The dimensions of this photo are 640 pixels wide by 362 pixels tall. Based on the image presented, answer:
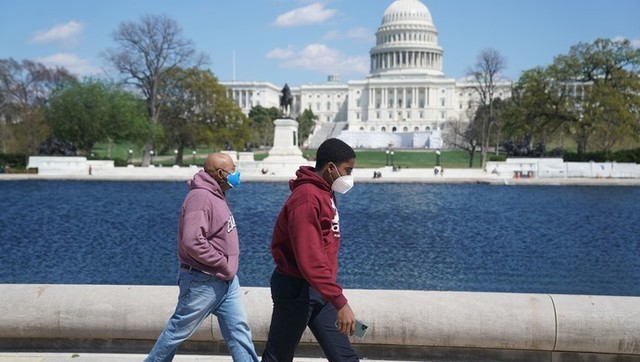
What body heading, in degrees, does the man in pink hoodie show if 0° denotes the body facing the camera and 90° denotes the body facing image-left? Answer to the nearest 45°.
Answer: approximately 270°

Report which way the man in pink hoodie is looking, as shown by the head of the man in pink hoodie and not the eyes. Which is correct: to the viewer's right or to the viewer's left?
to the viewer's right

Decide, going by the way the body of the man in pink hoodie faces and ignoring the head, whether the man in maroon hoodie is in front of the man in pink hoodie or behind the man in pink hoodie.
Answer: in front

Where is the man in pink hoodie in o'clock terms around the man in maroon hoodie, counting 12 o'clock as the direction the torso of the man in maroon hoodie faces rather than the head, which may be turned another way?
The man in pink hoodie is roughly at 7 o'clock from the man in maroon hoodie.

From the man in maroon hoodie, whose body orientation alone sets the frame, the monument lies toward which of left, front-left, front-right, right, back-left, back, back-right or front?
left

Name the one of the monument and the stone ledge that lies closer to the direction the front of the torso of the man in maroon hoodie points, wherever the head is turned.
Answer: the stone ledge

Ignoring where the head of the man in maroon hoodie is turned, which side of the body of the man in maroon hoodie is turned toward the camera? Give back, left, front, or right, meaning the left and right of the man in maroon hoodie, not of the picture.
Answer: right

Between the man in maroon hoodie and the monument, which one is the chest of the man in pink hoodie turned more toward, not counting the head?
the man in maroon hoodie

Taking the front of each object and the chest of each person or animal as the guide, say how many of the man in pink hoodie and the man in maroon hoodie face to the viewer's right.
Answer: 2

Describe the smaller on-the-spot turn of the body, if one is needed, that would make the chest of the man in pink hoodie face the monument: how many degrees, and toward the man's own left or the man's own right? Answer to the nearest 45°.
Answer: approximately 90° to the man's own left
